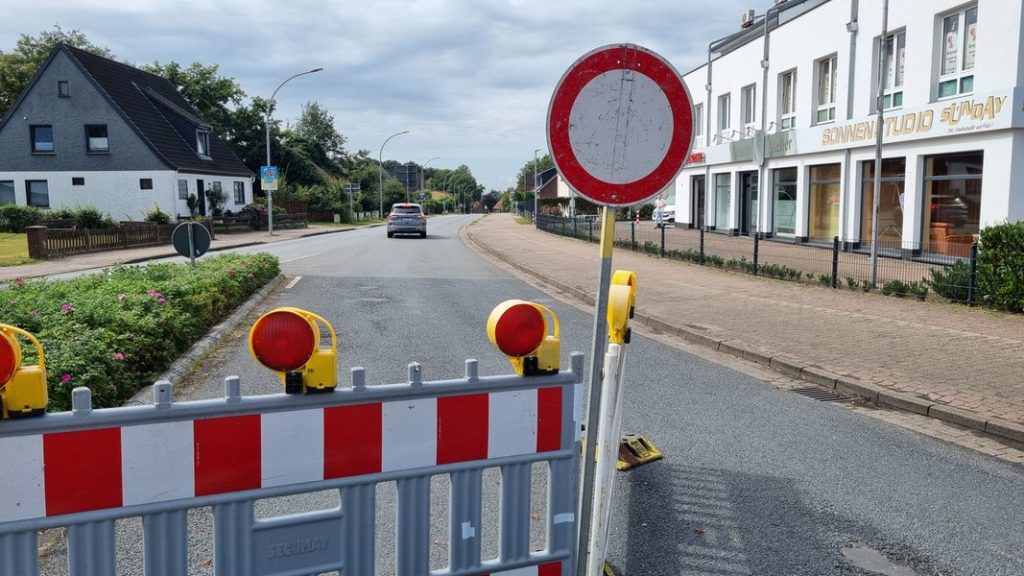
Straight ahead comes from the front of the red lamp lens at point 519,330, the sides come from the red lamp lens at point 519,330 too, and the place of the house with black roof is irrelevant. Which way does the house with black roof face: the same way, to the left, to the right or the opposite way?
to the left

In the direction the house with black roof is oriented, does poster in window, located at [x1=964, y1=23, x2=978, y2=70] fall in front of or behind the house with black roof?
in front

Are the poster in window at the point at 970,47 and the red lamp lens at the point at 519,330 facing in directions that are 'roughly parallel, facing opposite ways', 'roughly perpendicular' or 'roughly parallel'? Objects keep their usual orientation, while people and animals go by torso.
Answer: roughly perpendicular

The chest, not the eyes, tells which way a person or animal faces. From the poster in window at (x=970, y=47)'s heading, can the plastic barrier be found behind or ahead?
ahead

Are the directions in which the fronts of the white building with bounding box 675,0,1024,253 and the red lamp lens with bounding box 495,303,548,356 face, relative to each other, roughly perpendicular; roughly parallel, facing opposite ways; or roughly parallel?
roughly perpendicular

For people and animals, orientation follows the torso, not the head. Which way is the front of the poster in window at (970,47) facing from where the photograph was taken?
facing the viewer and to the left of the viewer

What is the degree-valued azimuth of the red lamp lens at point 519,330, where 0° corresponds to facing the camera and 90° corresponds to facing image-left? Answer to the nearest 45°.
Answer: approximately 0°

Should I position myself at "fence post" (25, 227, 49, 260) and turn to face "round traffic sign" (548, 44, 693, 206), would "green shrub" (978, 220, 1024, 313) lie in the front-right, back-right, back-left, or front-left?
front-left

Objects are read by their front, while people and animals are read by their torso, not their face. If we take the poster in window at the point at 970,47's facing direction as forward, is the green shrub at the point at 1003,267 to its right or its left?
on its left

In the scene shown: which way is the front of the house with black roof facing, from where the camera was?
facing the viewer and to the right of the viewer

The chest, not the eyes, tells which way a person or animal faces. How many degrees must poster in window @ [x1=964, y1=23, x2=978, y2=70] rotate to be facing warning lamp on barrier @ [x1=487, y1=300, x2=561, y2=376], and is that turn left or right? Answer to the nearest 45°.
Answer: approximately 45° to its left

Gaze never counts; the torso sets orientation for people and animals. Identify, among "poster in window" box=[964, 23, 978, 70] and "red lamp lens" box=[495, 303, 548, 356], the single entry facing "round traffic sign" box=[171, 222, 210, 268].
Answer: the poster in window

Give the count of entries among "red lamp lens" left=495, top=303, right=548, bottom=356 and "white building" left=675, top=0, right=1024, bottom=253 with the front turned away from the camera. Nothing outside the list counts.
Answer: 0

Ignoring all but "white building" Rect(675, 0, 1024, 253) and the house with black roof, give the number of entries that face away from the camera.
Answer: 0

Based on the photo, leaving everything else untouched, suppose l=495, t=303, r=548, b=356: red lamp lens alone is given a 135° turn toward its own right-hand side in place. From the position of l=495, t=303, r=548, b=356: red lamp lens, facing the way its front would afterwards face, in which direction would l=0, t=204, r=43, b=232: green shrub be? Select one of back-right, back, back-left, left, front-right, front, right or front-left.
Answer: front

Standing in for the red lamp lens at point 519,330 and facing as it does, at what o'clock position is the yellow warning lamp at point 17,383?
The yellow warning lamp is roughly at 2 o'clock from the red lamp lens.
